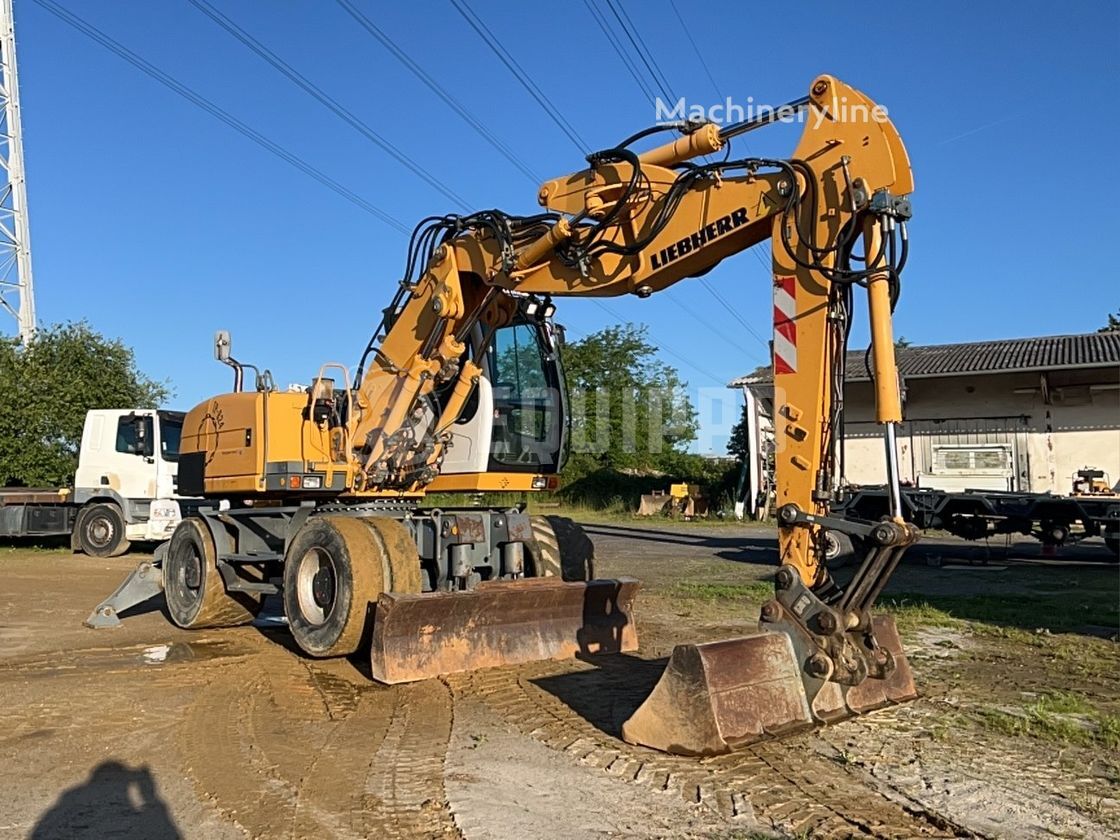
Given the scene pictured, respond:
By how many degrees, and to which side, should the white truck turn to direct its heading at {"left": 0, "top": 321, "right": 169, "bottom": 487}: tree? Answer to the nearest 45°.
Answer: approximately 135° to its left

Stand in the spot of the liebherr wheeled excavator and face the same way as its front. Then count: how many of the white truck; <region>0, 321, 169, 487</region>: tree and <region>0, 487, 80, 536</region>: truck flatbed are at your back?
3

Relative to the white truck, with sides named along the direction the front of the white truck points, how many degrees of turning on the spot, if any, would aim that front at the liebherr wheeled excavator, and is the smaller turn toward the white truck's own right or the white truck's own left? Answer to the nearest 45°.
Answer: approximately 45° to the white truck's own right

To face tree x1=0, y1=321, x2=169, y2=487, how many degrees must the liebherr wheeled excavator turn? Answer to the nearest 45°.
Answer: approximately 180°

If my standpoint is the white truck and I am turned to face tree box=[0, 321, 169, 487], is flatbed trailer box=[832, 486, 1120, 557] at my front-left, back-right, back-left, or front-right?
back-right

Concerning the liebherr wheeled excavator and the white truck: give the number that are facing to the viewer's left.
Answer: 0

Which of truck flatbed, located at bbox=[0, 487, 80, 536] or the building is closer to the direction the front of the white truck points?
the building

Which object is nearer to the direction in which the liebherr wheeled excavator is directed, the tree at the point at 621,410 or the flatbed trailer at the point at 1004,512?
the flatbed trailer

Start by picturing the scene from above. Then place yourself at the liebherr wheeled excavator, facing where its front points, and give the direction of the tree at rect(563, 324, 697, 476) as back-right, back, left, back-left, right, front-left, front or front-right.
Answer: back-left

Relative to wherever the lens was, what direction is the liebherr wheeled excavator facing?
facing the viewer and to the right of the viewer

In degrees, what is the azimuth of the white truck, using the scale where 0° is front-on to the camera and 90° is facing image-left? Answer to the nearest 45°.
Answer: approximately 315°

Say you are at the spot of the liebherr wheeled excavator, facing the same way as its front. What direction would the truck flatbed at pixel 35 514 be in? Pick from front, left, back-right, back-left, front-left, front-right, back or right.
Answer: back

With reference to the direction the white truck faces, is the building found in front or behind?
in front
